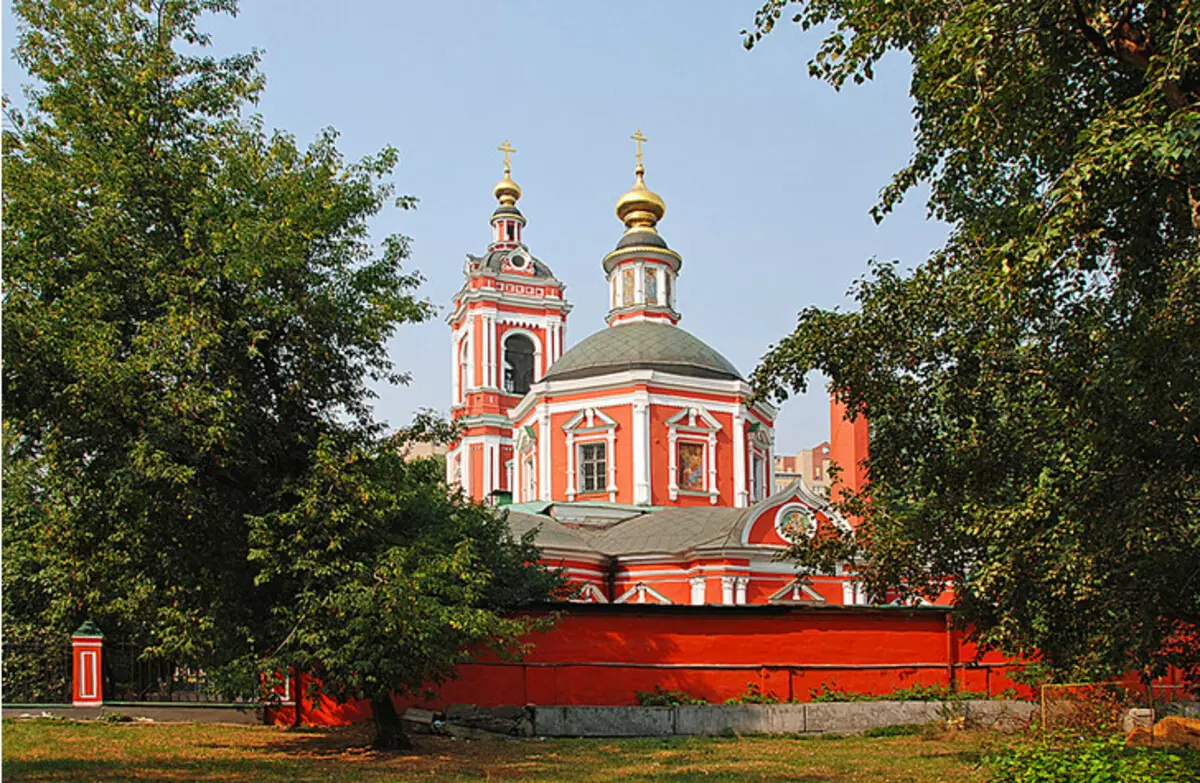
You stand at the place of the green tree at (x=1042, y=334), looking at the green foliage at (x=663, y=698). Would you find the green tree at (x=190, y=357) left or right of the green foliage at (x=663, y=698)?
left

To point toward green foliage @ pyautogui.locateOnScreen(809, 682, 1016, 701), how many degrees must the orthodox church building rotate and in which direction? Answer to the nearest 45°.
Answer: approximately 135° to its left

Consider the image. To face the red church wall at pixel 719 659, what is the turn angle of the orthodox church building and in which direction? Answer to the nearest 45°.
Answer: approximately 135° to its left

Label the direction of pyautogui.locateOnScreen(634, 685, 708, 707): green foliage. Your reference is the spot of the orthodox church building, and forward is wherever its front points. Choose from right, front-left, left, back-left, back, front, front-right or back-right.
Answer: back-left

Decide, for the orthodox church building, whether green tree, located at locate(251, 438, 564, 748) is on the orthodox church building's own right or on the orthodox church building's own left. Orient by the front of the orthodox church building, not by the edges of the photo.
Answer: on the orthodox church building's own left

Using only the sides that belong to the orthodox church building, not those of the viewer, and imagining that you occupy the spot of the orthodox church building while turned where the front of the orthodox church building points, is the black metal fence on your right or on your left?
on your left

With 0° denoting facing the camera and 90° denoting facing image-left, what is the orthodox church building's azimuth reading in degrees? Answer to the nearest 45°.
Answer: approximately 135°

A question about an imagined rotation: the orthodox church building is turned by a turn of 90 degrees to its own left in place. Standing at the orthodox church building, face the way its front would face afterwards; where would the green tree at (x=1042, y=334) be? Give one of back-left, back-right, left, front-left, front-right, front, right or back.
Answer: front-left

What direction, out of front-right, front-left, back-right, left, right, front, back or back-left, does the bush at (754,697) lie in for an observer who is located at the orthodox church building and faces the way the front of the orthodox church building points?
back-left
